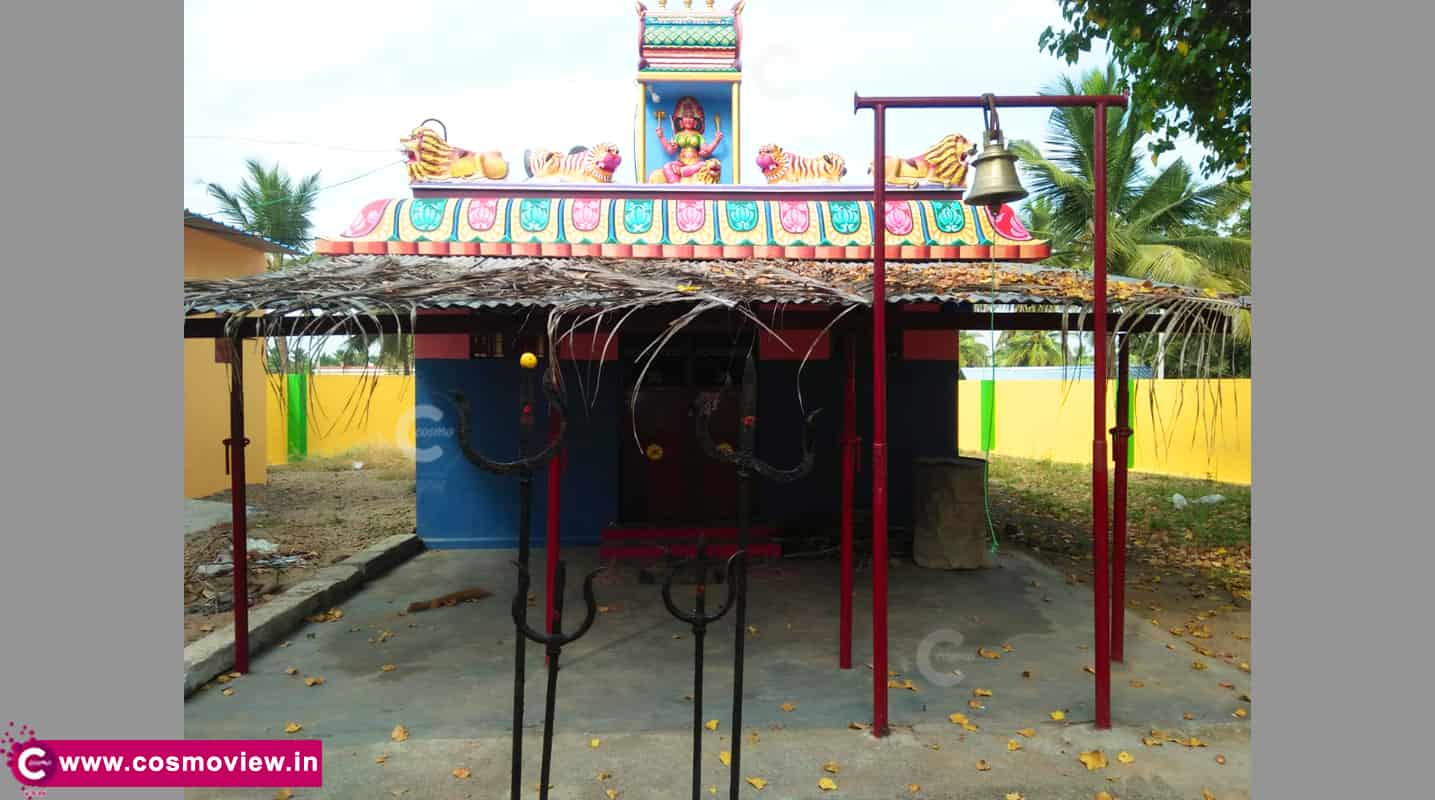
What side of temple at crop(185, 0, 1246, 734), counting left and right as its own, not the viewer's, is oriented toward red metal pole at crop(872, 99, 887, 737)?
front

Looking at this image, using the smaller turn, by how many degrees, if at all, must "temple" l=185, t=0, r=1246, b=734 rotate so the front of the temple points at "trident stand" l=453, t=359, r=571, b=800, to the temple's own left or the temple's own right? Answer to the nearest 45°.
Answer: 0° — it already faces it

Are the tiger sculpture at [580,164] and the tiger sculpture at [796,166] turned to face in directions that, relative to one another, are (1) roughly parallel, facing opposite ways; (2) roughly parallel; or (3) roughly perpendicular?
roughly parallel, facing opposite ways

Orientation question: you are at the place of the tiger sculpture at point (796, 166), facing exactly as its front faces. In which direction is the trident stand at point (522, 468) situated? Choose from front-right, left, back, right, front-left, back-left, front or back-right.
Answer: left

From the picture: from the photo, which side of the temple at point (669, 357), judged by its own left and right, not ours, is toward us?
front

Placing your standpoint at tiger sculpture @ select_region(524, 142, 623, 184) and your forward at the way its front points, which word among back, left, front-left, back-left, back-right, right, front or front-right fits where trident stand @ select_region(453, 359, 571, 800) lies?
right

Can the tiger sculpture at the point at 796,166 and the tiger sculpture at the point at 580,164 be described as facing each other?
yes

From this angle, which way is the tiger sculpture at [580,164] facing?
to the viewer's right

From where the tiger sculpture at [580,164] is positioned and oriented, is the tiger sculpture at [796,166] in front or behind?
in front

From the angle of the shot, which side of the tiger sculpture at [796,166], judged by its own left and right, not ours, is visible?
left

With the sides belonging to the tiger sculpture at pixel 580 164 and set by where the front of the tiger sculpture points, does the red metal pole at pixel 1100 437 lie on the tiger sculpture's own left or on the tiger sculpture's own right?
on the tiger sculpture's own right
